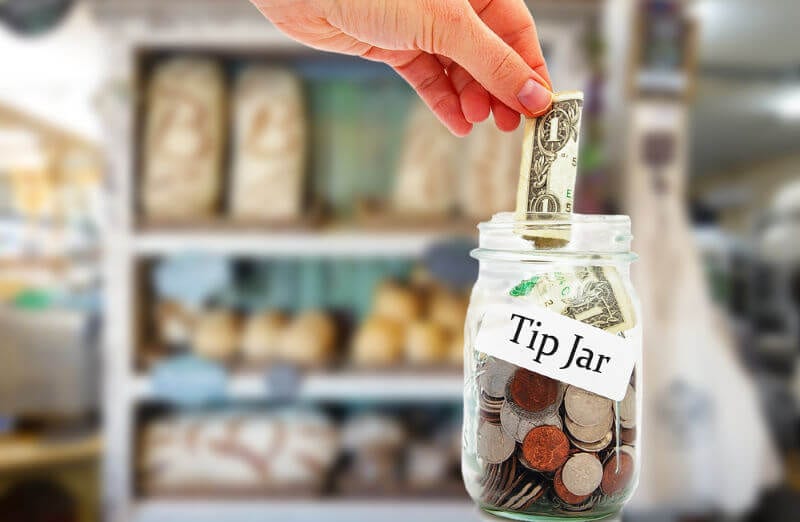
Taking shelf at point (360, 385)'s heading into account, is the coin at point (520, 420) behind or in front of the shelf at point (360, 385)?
in front

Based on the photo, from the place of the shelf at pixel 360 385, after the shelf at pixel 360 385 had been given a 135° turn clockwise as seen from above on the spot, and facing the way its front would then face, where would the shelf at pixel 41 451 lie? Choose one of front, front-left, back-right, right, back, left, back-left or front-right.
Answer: front-left

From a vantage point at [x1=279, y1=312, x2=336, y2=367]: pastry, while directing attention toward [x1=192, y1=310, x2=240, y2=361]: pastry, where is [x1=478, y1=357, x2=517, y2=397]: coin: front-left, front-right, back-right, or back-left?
back-left

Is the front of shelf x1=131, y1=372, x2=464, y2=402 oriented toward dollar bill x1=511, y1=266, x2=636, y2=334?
yes

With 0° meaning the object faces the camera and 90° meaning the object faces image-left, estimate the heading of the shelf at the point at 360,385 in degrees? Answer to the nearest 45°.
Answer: approximately 0°

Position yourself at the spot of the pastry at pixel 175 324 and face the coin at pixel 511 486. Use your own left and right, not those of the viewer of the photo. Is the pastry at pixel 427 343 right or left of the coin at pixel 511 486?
left

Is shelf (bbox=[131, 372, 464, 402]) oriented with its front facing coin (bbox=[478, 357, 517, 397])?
yes

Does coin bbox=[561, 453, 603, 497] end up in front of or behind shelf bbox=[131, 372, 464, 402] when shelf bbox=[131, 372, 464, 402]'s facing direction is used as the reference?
in front
